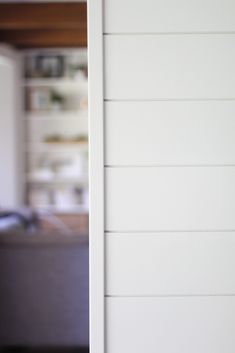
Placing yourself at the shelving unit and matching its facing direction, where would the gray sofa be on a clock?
The gray sofa is roughly at 12 o'clock from the shelving unit.

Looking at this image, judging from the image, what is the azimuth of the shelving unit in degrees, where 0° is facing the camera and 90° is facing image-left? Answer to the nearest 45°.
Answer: approximately 0°

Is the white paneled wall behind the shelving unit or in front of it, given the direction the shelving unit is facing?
in front
